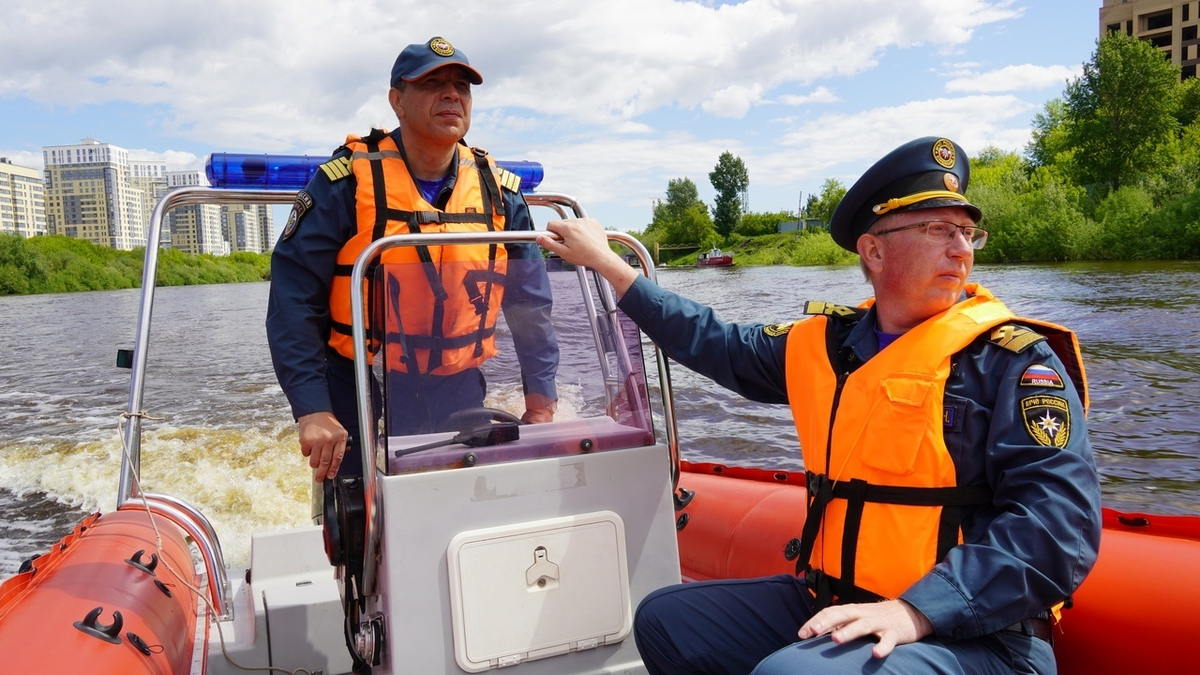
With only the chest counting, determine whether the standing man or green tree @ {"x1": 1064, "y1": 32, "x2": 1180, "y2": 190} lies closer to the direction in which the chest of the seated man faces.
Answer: the standing man

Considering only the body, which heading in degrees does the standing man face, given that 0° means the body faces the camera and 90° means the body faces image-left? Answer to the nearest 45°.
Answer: approximately 315°

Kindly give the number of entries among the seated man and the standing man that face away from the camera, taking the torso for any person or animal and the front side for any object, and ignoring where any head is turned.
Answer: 0

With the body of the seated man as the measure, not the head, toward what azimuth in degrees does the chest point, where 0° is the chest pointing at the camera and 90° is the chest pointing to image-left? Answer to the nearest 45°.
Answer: approximately 45°

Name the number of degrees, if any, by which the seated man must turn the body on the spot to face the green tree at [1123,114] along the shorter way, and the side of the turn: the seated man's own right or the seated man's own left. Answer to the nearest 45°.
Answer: approximately 135° to the seated man's own right

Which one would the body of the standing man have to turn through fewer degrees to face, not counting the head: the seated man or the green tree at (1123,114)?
the seated man

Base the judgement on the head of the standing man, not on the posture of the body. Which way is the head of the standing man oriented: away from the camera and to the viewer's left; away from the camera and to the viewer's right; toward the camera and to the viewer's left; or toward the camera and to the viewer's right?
toward the camera and to the viewer's right

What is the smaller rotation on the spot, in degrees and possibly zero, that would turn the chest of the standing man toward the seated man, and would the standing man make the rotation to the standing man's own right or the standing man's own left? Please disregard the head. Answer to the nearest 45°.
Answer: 0° — they already face them

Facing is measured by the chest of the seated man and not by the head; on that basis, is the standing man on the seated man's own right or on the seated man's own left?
on the seated man's own right
